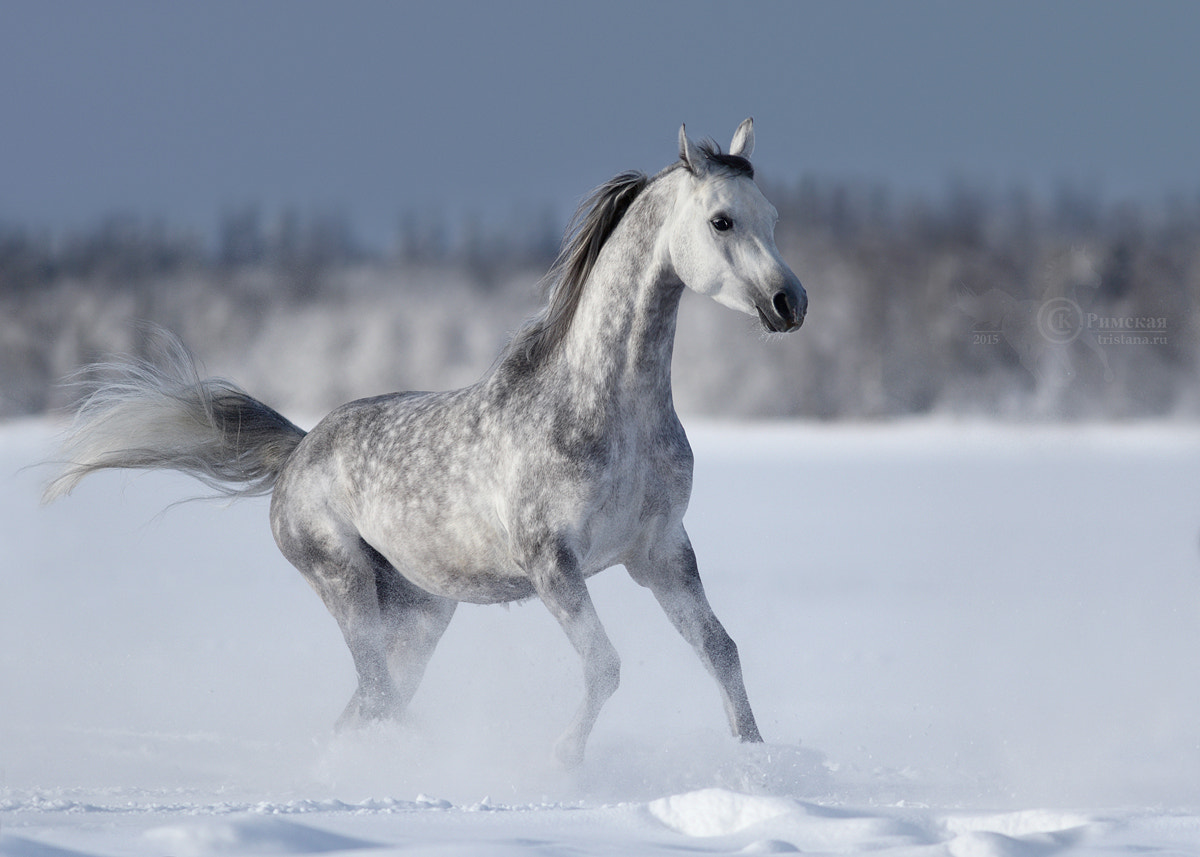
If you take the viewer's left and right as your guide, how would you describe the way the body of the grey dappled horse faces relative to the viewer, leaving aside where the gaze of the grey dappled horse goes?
facing the viewer and to the right of the viewer
